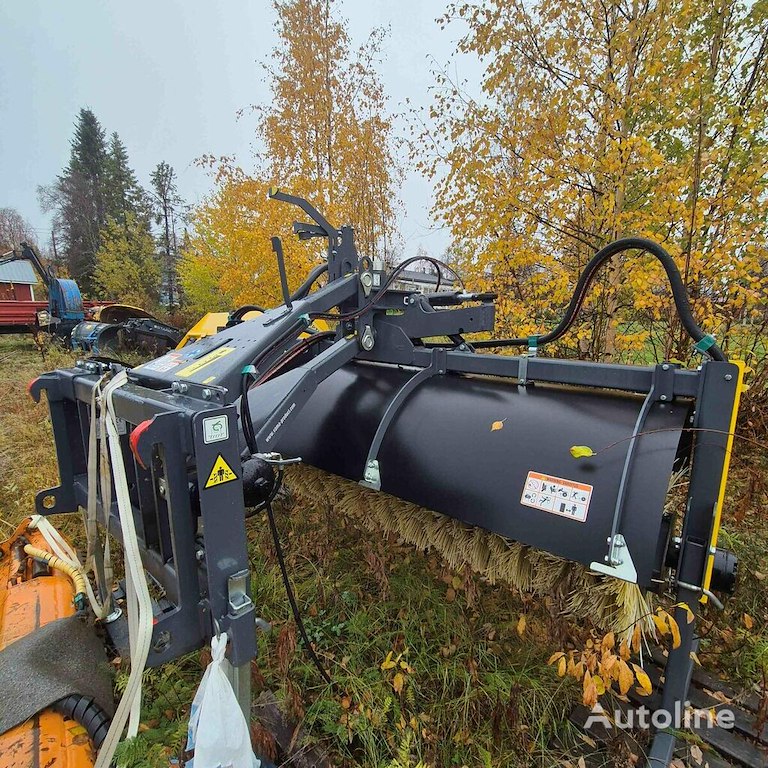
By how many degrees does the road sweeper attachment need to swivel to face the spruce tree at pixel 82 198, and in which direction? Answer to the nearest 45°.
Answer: approximately 90° to its left

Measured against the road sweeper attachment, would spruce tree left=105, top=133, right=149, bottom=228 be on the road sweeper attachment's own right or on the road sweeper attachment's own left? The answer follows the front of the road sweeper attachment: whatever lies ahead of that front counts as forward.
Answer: on the road sweeper attachment's own left

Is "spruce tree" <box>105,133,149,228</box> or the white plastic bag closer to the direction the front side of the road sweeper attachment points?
the spruce tree

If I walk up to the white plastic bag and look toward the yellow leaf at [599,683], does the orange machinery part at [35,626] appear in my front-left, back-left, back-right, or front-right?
back-left

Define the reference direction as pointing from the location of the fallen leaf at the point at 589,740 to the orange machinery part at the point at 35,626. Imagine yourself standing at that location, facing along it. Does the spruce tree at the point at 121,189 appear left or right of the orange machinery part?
right
